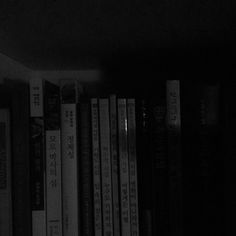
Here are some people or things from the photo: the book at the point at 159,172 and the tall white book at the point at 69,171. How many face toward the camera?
2

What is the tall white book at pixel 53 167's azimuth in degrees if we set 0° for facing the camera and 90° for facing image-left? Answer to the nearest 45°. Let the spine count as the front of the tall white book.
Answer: approximately 0°

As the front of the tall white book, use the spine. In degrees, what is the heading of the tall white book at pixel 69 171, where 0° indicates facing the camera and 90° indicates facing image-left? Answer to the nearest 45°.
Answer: approximately 0°
